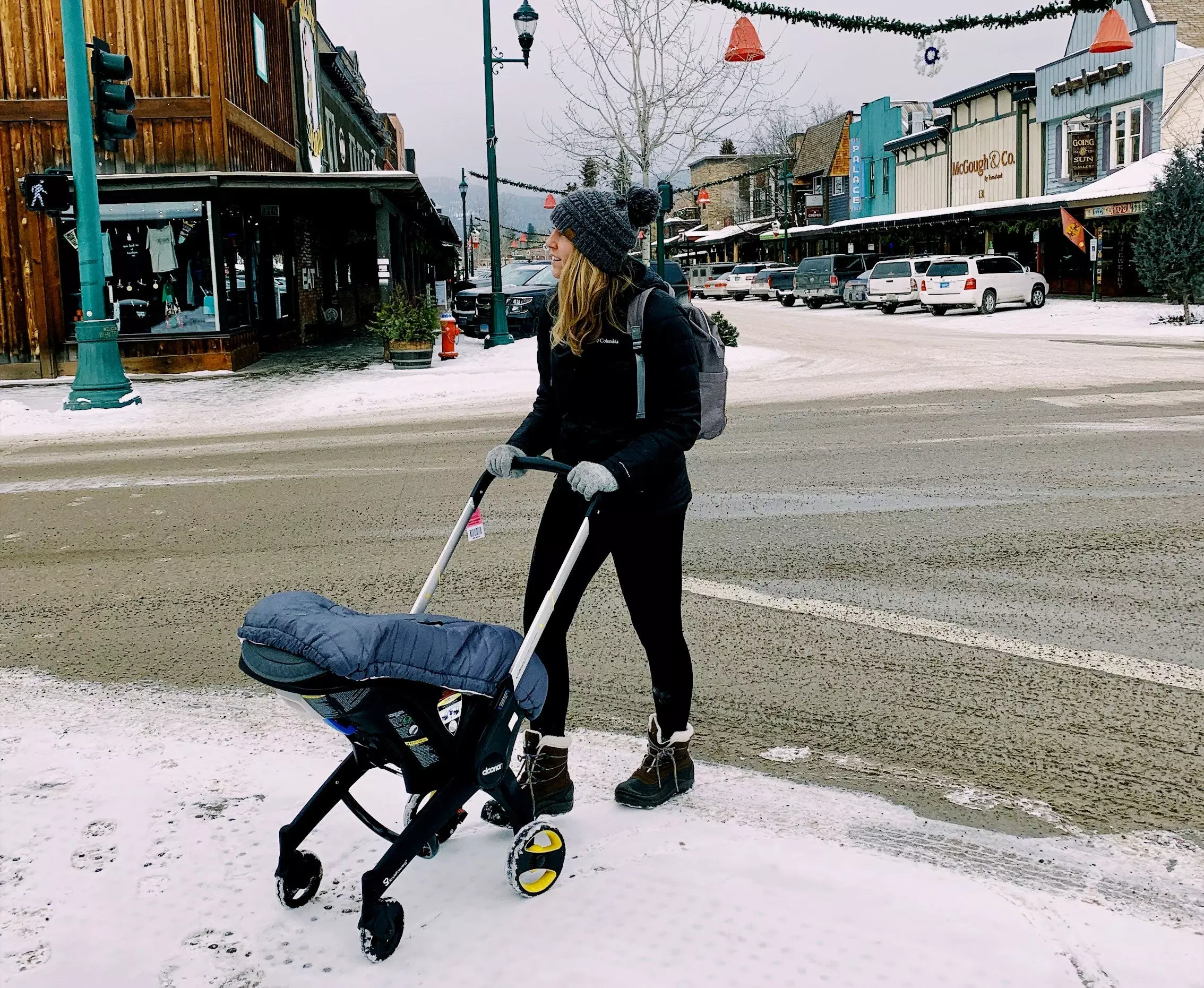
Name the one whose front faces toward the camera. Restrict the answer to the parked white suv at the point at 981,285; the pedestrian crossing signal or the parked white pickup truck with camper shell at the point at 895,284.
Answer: the pedestrian crossing signal

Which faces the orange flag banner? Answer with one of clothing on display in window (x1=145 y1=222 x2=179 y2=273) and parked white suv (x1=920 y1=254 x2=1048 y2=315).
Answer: the parked white suv

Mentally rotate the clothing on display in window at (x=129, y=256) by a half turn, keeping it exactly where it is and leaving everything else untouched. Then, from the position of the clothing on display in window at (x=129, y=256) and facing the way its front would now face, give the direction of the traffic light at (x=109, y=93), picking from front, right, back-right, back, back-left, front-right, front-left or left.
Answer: back

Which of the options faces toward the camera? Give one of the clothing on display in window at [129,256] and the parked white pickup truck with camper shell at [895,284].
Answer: the clothing on display in window

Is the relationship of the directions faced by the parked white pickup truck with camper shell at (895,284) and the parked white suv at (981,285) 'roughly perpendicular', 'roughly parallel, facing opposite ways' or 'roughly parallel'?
roughly parallel

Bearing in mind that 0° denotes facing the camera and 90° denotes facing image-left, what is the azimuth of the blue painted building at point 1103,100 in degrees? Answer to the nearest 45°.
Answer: approximately 45°

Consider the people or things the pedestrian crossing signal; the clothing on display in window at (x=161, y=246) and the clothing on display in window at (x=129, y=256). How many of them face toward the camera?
3

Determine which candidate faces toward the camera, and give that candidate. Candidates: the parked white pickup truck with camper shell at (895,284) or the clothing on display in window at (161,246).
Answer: the clothing on display in window

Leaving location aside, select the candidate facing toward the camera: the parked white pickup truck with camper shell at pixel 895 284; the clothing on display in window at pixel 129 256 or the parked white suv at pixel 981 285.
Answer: the clothing on display in window
